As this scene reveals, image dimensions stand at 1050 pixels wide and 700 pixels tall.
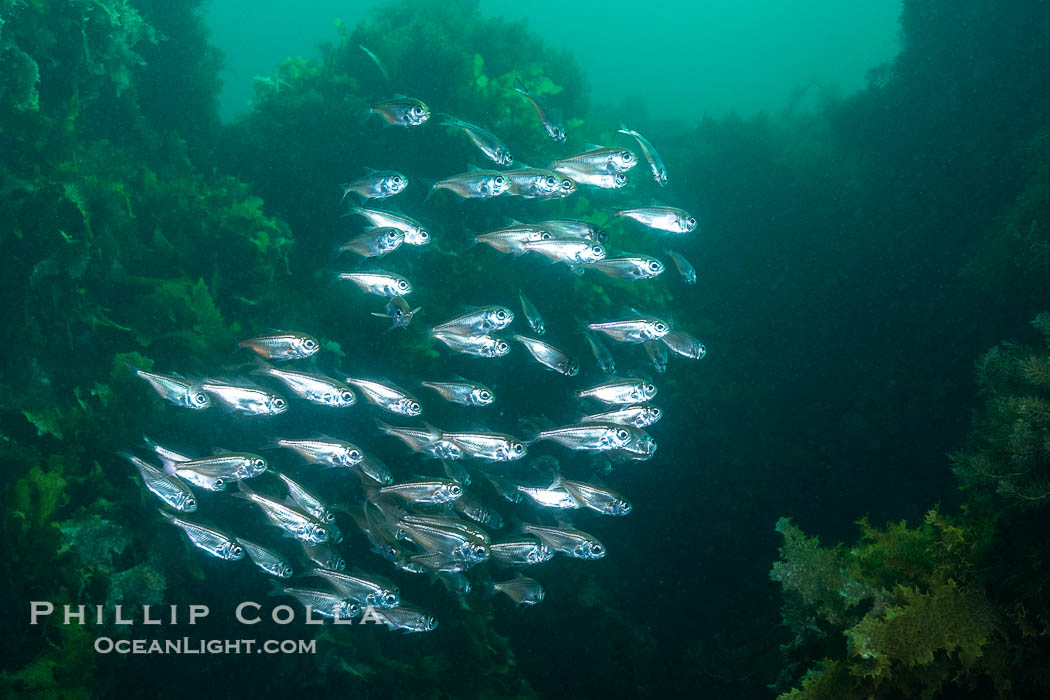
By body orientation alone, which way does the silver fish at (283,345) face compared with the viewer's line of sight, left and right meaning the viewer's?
facing to the right of the viewer

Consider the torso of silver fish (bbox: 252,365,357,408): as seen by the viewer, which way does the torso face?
to the viewer's right

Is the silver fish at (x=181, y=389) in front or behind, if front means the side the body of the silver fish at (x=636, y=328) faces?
behind

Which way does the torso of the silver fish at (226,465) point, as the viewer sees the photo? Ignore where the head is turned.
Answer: to the viewer's right

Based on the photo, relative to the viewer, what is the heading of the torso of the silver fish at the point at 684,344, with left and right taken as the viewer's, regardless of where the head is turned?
facing to the right of the viewer

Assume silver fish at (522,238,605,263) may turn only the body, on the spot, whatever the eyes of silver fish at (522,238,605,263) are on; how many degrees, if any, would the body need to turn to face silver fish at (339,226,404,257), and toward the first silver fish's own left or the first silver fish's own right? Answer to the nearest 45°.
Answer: approximately 180°

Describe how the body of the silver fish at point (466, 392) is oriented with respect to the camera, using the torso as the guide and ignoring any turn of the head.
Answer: to the viewer's right

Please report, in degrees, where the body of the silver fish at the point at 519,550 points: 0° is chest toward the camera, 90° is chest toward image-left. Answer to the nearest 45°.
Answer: approximately 270°

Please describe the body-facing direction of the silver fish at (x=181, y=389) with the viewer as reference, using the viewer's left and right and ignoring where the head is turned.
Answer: facing to the right of the viewer

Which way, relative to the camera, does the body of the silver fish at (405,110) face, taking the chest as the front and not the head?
to the viewer's right

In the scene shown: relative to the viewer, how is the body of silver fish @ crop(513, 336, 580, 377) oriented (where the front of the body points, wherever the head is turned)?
to the viewer's right
